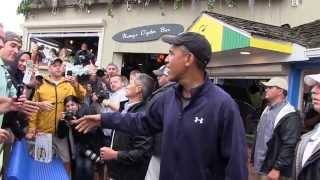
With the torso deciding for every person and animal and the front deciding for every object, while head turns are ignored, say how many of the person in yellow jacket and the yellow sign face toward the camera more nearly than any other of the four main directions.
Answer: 2

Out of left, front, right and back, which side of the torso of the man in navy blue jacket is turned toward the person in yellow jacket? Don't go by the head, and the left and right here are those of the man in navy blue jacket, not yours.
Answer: right

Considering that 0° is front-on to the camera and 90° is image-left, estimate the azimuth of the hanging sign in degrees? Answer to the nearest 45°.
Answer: approximately 0°

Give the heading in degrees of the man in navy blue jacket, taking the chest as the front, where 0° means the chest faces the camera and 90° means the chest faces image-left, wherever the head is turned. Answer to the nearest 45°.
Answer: approximately 45°

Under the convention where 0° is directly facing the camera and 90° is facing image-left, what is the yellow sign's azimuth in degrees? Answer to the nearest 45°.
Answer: approximately 0°

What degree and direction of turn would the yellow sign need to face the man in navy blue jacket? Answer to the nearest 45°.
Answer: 0° — it already faces them

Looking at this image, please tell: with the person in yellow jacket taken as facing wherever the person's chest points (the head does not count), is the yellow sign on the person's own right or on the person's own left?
on the person's own left

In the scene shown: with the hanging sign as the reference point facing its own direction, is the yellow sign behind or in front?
in front

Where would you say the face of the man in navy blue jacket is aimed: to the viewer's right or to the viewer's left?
to the viewer's left

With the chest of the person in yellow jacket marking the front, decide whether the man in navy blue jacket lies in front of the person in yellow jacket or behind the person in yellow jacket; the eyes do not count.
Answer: in front

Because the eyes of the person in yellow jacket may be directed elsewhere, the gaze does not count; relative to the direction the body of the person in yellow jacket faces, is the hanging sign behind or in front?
behind
